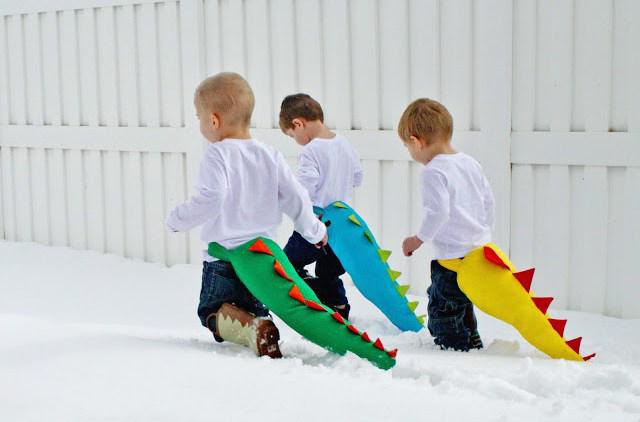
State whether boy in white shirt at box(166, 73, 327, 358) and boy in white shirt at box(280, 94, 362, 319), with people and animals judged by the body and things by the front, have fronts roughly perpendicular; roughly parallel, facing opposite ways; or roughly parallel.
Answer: roughly parallel

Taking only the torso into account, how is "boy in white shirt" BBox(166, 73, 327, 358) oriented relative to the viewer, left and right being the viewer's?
facing away from the viewer and to the left of the viewer

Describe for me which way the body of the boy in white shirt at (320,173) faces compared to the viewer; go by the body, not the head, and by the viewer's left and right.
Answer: facing away from the viewer and to the left of the viewer

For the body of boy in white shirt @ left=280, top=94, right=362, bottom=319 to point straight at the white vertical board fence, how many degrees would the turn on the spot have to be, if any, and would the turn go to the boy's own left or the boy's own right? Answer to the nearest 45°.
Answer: approximately 45° to the boy's own right

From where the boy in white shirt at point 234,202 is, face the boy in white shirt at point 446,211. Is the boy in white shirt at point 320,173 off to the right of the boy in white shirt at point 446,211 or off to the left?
left

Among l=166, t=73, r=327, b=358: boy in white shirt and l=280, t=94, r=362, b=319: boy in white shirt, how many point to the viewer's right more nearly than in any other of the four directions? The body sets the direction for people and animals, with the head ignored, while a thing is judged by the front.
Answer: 0

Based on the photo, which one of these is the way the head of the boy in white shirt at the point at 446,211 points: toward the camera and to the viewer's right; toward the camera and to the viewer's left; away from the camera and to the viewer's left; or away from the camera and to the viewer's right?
away from the camera and to the viewer's left

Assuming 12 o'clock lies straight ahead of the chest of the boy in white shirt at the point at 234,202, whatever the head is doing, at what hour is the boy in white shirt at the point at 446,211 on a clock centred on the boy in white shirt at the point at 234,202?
the boy in white shirt at the point at 446,211 is roughly at 4 o'clock from the boy in white shirt at the point at 234,202.

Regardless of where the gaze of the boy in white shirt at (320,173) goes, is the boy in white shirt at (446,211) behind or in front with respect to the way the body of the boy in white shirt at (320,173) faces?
behind

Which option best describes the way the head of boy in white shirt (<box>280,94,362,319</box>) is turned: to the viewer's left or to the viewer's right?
to the viewer's left

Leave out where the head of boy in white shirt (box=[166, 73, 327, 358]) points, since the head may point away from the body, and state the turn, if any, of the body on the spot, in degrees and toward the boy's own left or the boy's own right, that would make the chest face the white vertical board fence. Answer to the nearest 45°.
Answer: approximately 45° to the boy's own right
